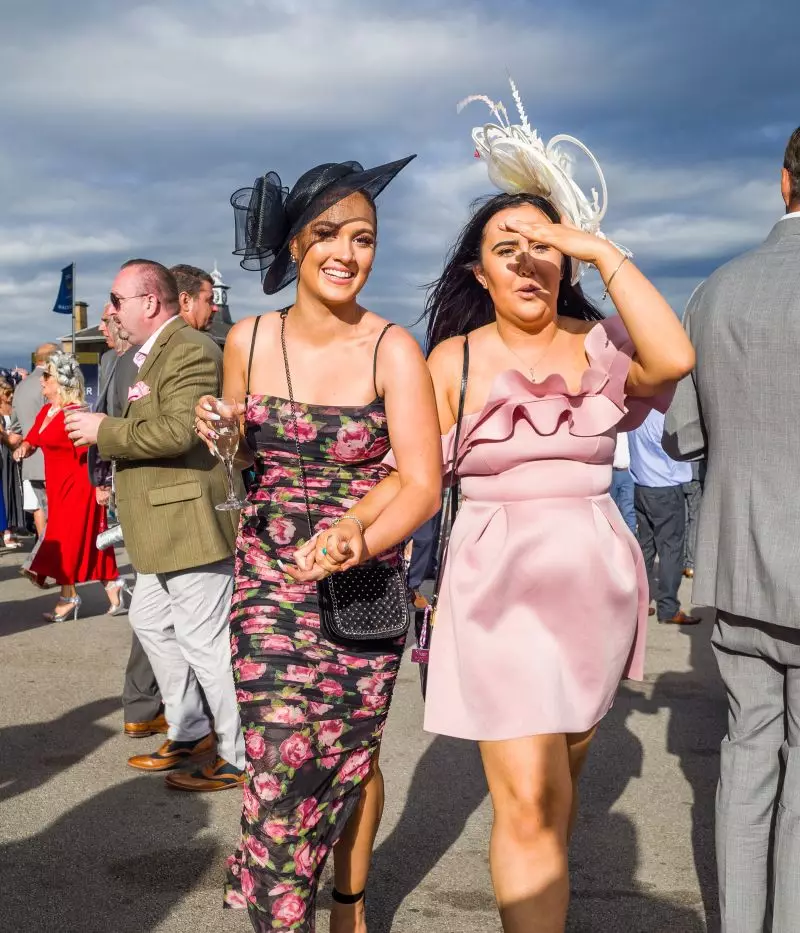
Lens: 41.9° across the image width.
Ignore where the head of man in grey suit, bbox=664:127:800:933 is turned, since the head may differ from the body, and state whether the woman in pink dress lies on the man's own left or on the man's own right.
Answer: on the man's own left

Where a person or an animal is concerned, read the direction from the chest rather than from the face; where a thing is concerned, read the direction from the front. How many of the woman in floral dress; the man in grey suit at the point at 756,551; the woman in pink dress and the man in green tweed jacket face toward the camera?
2

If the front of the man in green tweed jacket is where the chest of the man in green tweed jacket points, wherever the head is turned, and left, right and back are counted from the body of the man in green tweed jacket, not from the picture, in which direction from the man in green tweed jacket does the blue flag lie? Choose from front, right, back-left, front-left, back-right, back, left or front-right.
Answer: right

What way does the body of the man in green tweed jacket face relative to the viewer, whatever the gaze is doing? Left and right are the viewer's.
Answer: facing to the left of the viewer

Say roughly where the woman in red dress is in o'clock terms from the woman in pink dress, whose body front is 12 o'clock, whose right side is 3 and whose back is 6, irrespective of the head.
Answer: The woman in red dress is roughly at 5 o'clock from the woman in pink dress.

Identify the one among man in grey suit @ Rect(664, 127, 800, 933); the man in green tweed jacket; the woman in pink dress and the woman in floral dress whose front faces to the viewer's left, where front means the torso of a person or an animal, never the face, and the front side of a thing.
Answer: the man in green tweed jacket

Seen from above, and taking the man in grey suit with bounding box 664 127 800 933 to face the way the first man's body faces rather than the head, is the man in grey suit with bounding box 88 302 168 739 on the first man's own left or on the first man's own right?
on the first man's own left

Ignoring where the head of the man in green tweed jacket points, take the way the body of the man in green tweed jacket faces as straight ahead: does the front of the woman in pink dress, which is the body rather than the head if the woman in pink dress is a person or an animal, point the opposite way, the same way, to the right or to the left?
to the left

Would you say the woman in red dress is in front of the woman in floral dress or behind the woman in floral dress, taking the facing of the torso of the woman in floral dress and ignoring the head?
behind

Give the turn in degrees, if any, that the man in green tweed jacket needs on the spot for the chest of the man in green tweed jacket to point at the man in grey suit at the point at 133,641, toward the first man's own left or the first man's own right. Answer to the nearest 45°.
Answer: approximately 90° to the first man's own right

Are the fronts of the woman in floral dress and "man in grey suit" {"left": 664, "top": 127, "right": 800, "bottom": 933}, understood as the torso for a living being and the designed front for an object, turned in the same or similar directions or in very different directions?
very different directions

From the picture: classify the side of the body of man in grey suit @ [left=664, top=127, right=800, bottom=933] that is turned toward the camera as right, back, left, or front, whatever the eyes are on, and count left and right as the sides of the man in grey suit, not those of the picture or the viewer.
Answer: back

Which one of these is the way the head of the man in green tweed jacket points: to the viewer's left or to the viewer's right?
to the viewer's left
